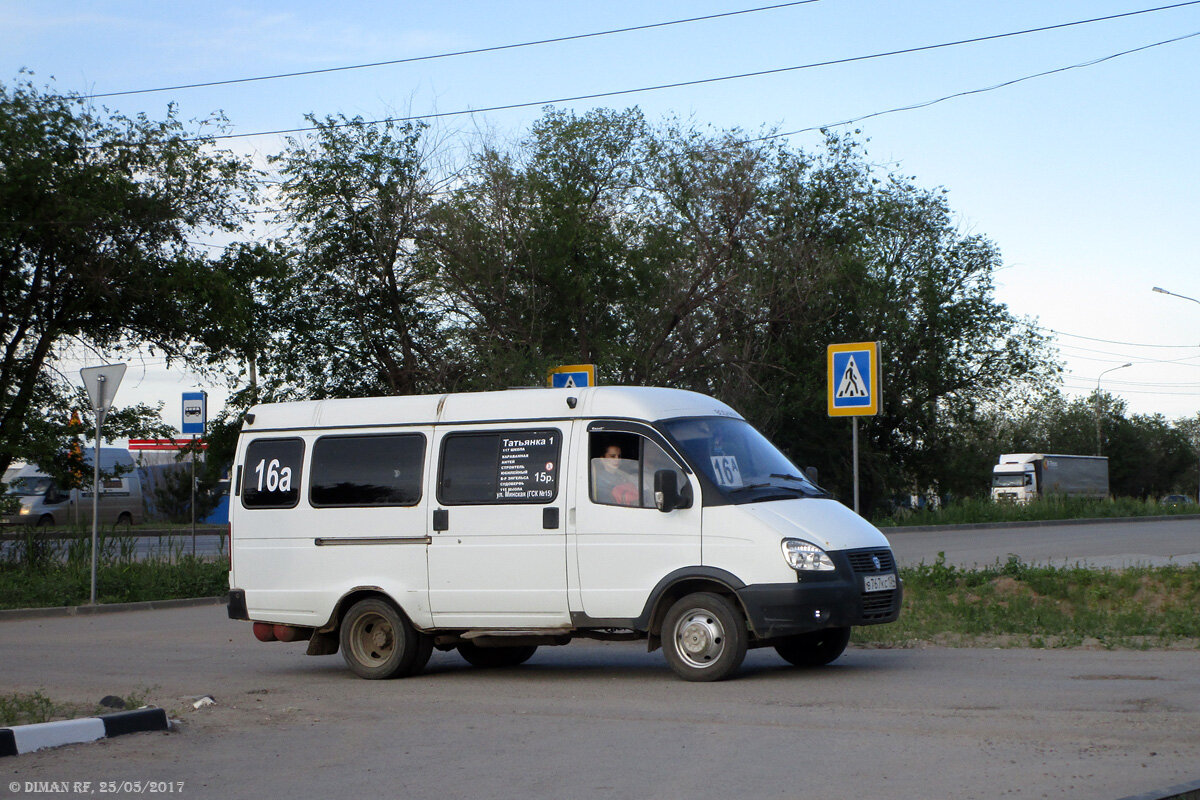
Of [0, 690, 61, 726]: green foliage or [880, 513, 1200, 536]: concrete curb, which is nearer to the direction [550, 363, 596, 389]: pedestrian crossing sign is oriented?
the green foliage

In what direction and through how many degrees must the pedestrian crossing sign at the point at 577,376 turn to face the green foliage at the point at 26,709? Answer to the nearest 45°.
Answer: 0° — it already faces it

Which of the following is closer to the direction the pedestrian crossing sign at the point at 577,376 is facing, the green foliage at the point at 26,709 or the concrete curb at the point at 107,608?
the green foliage

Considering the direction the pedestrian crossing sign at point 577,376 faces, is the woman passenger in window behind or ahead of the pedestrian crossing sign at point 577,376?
ahead

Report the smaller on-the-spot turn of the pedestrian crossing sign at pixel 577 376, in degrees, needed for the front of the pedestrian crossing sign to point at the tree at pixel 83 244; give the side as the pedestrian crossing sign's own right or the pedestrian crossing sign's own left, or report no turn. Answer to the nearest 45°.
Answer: approximately 90° to the pedestrian crossing sign's own right

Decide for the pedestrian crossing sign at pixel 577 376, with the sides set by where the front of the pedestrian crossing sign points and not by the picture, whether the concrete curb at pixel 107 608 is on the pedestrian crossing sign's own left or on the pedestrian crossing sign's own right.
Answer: on the pedestrian crossing sign's own right

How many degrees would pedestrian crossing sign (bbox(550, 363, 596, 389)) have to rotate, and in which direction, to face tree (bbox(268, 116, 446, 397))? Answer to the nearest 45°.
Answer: approximately 135° to its right

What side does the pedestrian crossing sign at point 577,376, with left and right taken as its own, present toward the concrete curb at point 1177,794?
front

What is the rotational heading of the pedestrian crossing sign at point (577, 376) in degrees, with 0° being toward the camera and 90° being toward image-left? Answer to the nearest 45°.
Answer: approximately 0°

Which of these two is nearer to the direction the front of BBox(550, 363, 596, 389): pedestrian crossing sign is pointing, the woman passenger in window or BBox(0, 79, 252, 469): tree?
the woman passenger in window
